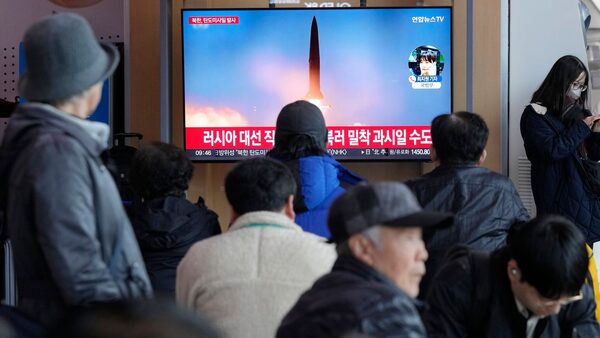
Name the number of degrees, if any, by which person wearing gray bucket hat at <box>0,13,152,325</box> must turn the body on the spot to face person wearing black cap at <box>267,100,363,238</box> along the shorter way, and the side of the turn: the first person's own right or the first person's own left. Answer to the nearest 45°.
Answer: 0° — they already face them

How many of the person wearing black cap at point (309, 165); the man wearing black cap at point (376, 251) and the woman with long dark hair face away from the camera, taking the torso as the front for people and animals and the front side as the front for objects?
1

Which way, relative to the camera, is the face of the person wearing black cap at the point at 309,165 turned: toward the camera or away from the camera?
away from the camera

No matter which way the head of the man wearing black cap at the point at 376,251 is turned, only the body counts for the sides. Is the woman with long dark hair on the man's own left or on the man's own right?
on the man's own left

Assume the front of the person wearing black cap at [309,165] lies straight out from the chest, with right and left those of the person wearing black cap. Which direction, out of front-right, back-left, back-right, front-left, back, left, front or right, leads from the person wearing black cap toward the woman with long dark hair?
front-right

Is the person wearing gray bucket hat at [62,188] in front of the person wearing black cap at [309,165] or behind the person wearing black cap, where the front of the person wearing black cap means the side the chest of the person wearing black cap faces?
behind

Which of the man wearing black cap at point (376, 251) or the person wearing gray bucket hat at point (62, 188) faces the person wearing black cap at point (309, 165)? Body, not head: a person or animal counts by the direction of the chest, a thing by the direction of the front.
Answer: the person wearing gray bucket hat

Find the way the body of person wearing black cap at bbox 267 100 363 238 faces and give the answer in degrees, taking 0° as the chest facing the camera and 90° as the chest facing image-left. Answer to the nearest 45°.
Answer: approximately 180°

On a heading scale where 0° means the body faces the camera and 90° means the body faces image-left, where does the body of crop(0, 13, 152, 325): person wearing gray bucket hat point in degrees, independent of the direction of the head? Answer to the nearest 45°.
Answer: approximately 225°

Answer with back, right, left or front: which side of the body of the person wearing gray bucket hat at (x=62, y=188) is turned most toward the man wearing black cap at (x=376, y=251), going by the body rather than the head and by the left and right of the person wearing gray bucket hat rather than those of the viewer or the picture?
right

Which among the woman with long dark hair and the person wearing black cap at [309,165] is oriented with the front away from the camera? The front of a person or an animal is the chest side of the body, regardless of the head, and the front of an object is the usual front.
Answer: the person wearing black cap
